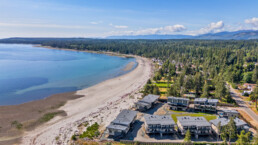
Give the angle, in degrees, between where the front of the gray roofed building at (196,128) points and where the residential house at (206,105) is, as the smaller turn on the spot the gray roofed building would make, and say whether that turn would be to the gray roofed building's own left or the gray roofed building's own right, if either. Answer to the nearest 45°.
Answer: approximately 180°

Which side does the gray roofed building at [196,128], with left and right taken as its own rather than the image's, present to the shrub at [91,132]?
right

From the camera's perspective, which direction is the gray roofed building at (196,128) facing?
toward the camera

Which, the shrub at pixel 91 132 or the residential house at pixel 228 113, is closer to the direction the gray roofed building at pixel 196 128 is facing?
the shrub

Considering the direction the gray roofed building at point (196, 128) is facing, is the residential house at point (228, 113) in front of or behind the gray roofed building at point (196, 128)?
behind

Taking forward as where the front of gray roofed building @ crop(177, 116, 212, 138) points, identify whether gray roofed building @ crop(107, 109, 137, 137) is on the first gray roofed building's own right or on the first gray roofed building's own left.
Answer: on the first gray roofed building's own right

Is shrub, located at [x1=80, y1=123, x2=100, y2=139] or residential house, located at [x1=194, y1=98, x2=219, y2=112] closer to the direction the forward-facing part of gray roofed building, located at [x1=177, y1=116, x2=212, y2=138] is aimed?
the shrub

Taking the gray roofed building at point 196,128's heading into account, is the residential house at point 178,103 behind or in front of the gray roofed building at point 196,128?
behind
